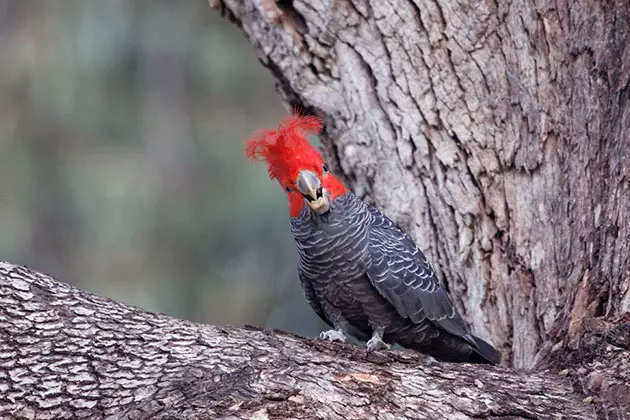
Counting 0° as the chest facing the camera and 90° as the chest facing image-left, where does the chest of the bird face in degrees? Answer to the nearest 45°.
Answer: approximately 45°
